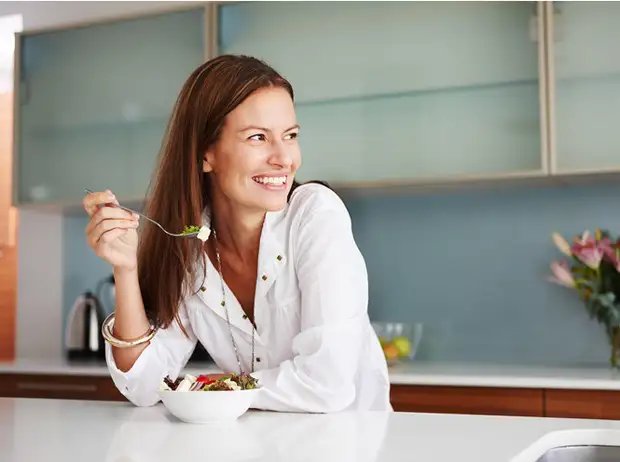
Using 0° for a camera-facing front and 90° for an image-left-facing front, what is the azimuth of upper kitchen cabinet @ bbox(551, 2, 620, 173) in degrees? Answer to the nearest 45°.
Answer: approximately 0°

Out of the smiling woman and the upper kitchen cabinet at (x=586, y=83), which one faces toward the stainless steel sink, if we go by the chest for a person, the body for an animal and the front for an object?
the upper kitchen cabinet

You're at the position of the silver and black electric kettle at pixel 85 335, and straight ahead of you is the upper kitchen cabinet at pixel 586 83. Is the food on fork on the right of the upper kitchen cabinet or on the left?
right

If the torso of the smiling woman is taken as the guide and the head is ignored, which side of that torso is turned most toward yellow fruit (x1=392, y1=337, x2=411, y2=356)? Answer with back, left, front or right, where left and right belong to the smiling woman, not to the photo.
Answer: back

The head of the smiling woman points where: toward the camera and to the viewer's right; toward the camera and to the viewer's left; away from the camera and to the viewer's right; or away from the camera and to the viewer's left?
toward the camera and to the viewer's right

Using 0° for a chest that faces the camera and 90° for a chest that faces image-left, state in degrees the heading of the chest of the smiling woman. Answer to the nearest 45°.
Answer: approximately 45°
